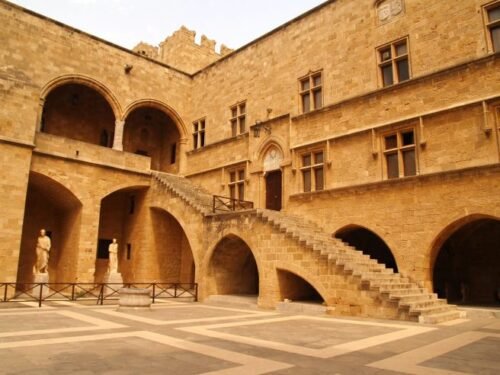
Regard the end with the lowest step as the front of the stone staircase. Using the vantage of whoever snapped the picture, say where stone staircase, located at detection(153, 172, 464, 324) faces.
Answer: facing the viewer and to the right of the viewer

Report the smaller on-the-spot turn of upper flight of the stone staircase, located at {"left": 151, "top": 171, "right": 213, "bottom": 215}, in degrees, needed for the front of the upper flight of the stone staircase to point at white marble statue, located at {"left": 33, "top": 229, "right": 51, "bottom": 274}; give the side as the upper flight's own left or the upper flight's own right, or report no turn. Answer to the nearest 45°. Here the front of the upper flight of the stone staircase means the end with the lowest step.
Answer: approximately 135° to the upper flight's own right

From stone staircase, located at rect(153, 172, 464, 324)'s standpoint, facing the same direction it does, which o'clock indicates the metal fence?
The metal fence is roughly at 5 o'clock from the stone staircase.

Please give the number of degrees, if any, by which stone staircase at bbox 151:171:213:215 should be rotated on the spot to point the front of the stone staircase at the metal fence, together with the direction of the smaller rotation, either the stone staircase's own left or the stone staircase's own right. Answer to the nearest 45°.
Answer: approximately 90° to the stone staircase's own right

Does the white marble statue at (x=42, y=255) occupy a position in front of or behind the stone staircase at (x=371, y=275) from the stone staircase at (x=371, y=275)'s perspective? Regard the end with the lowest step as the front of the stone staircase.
behind
